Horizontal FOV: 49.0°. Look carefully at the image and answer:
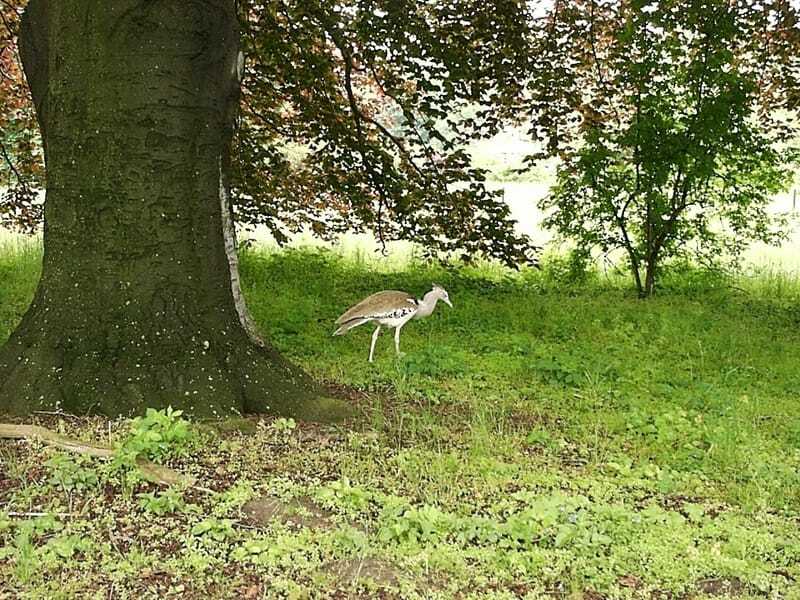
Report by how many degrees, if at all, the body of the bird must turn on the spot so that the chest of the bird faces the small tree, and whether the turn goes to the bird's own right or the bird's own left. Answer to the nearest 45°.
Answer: approximately 45° to the bird's own left

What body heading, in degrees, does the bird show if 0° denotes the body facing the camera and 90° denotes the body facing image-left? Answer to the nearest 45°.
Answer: approximately 270°

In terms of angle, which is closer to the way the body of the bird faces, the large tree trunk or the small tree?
the small tree

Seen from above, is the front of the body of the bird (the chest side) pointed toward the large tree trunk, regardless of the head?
no
